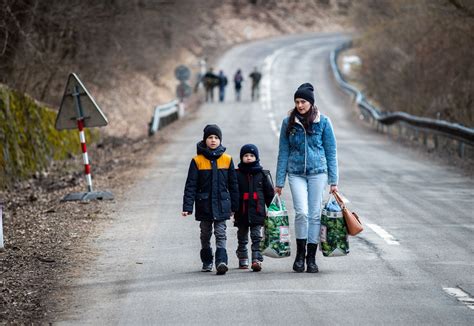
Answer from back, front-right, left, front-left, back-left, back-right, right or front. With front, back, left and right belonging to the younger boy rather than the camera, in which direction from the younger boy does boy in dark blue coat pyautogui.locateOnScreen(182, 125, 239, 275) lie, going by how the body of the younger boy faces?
right

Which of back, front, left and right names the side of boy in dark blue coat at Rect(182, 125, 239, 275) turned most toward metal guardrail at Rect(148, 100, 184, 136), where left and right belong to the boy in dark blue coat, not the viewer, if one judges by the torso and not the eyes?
back

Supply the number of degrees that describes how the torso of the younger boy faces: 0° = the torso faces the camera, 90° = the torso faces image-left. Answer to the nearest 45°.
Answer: approximately 0°

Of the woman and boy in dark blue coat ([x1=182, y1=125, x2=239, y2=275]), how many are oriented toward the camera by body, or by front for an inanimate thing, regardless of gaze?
2

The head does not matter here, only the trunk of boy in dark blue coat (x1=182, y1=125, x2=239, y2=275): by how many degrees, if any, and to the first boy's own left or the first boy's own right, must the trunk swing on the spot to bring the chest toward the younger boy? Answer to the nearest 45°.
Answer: approximately 90° to the first boy's own left
